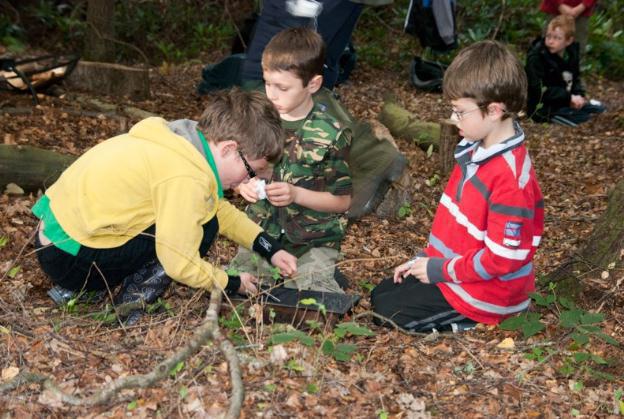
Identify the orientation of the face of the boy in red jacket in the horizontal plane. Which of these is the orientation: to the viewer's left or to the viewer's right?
to the viewer's left

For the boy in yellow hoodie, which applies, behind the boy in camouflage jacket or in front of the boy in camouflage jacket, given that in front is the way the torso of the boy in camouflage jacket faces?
in front

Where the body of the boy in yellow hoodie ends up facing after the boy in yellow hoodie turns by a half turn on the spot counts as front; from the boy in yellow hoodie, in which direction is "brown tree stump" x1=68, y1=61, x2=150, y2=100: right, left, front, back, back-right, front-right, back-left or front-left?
right

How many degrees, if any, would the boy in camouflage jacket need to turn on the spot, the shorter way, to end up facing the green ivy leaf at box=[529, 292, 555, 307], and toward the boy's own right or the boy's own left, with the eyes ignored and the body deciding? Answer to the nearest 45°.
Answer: approximately 90° to the boy's own left

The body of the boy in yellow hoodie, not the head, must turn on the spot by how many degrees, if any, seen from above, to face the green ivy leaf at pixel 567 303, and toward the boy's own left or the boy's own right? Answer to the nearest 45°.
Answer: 0° — they already face it

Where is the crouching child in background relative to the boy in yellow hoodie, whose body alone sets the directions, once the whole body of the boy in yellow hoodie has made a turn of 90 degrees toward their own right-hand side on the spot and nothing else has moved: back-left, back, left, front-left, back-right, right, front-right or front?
back-left

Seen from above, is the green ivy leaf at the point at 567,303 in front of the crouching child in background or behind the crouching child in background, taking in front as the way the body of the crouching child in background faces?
in front

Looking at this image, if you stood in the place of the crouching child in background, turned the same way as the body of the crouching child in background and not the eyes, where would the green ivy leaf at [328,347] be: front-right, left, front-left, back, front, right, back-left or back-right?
front-right

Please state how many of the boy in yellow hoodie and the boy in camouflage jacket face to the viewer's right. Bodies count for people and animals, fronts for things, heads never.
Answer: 1

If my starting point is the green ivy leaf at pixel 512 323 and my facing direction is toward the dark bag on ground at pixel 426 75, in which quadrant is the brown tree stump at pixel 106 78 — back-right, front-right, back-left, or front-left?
front-left

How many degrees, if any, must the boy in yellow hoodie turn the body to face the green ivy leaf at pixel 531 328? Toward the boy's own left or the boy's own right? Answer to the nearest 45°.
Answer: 0° — they already face it

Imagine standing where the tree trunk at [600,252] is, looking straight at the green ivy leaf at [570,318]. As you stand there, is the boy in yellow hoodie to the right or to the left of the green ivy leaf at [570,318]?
right

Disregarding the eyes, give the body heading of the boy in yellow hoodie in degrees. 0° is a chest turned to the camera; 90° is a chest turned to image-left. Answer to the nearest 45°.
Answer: approximately 270°

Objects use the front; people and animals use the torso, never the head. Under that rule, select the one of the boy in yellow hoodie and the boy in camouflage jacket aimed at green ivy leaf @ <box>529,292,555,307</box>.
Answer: the boy in yellow hoodie

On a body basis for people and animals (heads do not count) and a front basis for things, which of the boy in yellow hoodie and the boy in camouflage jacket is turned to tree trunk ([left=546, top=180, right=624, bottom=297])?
the boy in yellow hoodie

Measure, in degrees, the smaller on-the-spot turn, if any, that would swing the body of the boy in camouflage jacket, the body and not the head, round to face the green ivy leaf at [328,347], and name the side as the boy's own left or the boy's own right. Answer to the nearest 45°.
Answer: approximately 45° to the boy's own left

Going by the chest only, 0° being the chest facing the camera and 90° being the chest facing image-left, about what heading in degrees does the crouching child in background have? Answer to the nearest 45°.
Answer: approximately 315°

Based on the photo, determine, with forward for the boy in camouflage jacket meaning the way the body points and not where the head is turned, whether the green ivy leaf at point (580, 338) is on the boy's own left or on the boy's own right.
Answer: on the boy's own left

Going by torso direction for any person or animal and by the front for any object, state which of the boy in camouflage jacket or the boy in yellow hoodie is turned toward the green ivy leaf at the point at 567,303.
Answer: the boy in yellow hoodie

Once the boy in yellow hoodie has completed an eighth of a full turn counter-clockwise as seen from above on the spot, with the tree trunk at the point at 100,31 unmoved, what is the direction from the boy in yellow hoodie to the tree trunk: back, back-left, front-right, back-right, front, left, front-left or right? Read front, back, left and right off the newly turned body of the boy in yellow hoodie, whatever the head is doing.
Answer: front-left

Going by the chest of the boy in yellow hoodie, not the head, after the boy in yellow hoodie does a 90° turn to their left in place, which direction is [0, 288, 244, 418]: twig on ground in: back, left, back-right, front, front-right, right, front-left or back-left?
back
